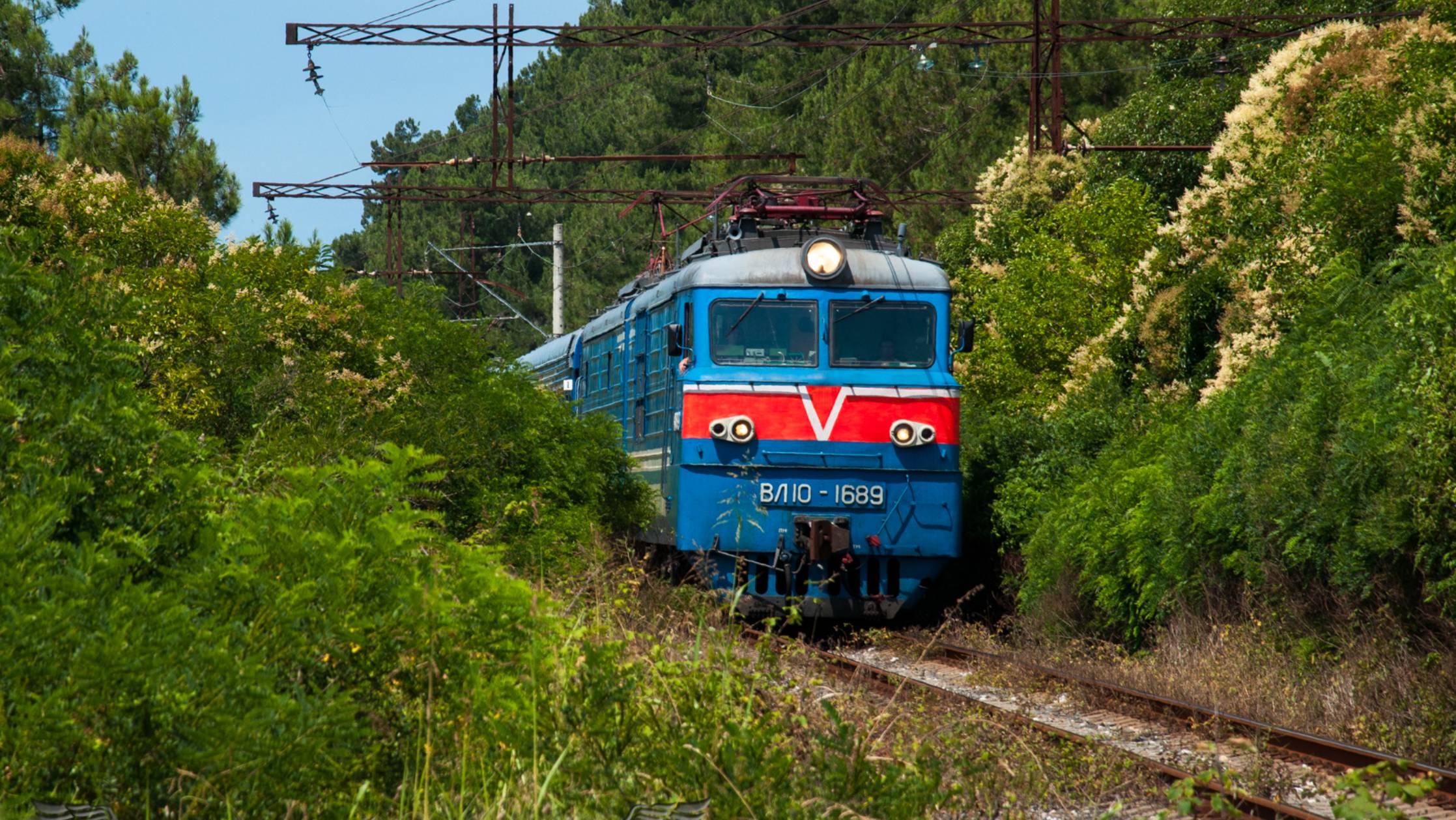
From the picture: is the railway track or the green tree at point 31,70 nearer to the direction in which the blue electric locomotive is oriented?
the railway track

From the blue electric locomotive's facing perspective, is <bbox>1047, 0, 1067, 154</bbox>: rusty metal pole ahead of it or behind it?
behind

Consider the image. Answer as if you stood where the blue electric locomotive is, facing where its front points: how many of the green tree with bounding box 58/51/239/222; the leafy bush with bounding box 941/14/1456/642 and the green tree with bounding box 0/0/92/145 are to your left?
1

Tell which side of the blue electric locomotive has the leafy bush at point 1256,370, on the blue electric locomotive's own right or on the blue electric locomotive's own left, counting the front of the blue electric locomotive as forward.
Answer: on the blue electric locomotive's own left

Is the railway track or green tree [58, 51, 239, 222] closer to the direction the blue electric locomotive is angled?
the railway track

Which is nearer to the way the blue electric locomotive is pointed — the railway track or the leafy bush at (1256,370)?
the railway track

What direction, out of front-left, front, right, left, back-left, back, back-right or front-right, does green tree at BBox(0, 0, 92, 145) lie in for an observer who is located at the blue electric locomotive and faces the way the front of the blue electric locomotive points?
back-right

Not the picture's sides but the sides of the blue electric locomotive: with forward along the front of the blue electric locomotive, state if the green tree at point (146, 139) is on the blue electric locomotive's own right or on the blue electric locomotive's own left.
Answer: on the blue electric locomotive's own right

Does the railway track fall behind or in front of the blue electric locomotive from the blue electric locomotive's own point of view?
in front

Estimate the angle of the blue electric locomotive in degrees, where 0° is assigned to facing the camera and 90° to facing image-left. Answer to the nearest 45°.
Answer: approximately 0°

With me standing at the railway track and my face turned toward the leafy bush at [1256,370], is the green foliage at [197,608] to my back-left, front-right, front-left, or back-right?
back-left
